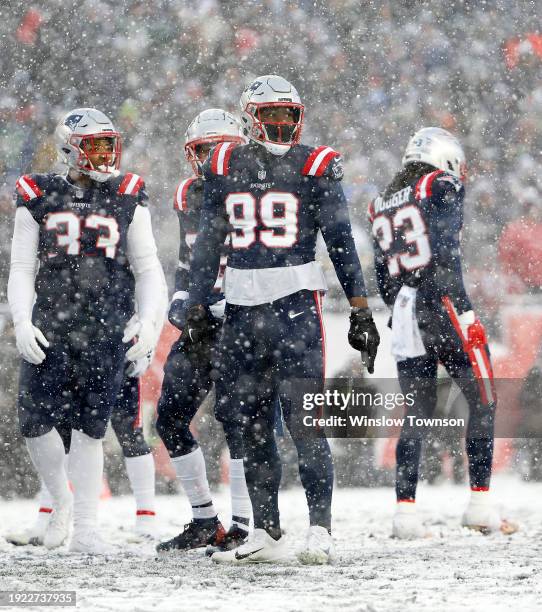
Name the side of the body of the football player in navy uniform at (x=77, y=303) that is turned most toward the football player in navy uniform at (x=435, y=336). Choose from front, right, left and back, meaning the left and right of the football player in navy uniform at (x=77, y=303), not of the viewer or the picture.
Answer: left

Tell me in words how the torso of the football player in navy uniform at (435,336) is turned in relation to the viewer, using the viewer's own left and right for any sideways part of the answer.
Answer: facing away from the viewer and to the right of the viewer

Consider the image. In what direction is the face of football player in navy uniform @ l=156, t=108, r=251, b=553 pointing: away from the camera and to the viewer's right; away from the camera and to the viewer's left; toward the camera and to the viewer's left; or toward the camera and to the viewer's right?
toward the camera and to the viewer's left

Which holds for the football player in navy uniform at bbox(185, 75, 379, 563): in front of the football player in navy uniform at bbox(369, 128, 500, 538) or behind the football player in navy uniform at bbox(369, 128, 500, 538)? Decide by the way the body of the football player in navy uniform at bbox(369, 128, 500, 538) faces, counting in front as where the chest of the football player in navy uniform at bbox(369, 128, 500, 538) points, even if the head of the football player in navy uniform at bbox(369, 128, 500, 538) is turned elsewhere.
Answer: behind

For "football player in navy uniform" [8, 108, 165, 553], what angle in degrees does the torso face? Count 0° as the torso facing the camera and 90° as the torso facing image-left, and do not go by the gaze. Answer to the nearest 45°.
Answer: approximately 0°

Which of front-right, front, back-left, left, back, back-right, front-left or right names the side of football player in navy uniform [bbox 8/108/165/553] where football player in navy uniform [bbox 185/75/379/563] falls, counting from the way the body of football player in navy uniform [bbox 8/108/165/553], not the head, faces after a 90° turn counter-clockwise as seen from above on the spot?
front-right

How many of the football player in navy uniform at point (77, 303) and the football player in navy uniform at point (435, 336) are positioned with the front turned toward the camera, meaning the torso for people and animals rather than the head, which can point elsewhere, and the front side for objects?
1
